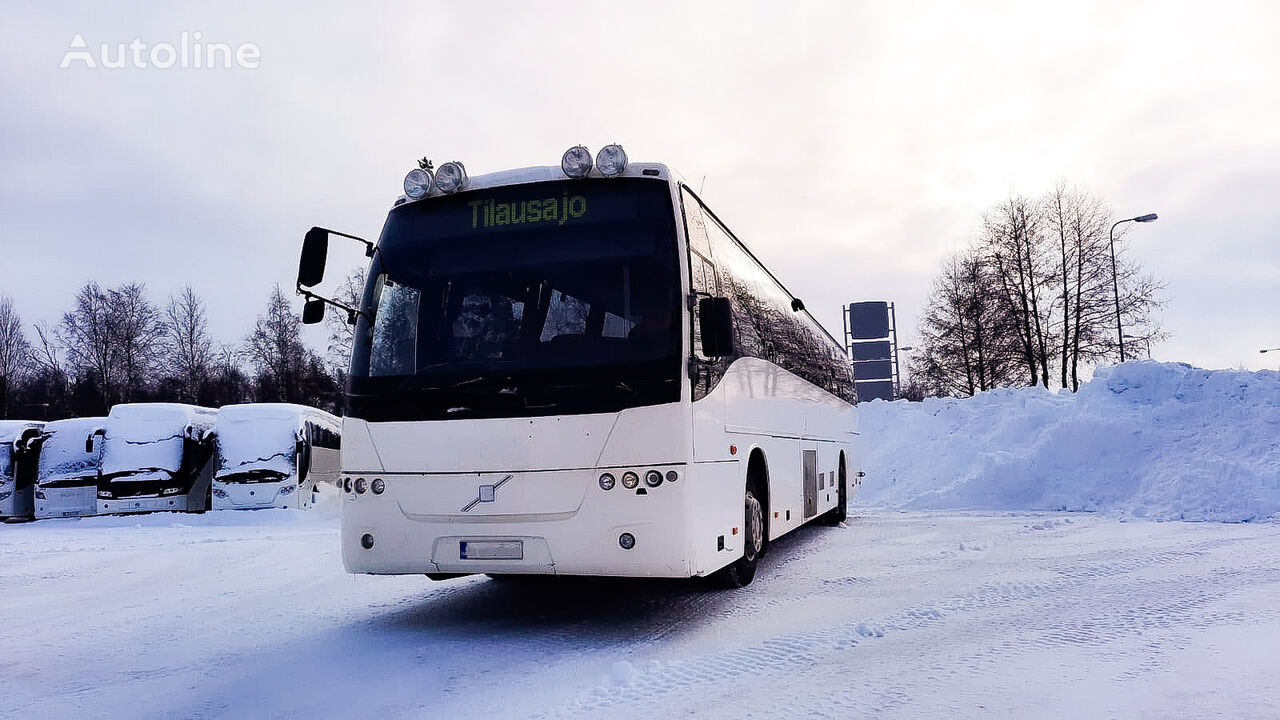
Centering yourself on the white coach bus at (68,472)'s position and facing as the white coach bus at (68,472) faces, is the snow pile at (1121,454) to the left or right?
on its left

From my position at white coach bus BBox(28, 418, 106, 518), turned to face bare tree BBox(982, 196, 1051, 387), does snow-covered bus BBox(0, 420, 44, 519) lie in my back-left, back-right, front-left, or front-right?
back-left

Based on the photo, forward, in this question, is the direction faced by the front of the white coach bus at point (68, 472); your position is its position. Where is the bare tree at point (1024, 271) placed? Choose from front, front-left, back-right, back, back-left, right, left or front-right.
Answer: left

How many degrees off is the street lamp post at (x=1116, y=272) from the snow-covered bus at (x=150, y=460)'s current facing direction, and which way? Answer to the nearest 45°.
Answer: approximately 90° to its left

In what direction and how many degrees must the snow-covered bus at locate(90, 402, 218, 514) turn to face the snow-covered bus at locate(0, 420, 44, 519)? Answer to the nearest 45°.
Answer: approximately 135° to its right

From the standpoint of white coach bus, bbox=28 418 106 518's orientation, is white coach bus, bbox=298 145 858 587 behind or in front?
in front

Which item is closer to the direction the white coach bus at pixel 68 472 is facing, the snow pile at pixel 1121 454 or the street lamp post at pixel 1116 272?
the snow pile

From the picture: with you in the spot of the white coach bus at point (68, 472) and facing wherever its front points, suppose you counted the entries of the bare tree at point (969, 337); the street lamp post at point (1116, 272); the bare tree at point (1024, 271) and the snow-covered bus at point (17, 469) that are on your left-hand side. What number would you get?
3

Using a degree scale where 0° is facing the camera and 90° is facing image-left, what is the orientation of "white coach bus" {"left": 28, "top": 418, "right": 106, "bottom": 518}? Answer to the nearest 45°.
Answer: approximately 0°

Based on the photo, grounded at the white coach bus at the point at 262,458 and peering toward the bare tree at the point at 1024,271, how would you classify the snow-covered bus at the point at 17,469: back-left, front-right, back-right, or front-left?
back-left

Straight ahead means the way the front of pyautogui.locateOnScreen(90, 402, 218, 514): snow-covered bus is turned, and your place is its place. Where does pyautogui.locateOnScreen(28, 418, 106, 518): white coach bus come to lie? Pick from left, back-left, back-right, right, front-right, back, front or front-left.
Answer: back-right

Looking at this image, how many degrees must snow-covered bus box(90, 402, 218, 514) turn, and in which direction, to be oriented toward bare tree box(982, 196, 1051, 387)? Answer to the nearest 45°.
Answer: approximately 90° to its left

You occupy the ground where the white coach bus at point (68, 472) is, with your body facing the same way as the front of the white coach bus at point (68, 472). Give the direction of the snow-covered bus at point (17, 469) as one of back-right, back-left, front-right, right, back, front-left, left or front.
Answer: back-right

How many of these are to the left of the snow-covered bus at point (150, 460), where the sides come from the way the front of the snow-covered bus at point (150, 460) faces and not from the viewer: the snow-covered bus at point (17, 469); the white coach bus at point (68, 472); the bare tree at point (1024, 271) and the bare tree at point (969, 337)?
2

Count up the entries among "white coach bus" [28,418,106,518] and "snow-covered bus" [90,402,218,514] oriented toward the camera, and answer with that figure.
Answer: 2
